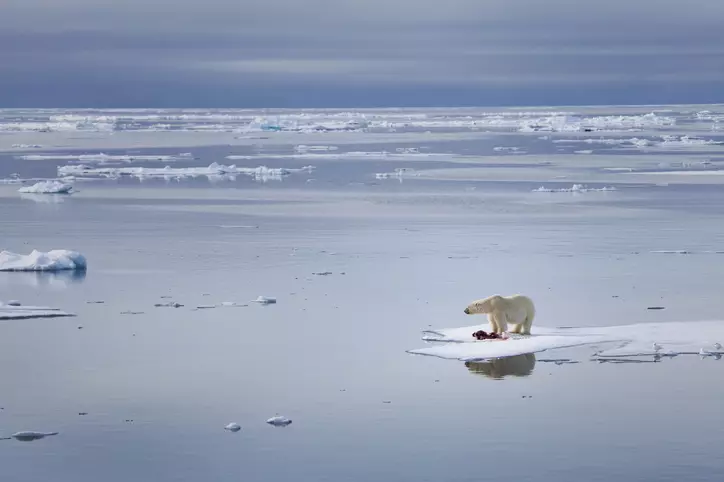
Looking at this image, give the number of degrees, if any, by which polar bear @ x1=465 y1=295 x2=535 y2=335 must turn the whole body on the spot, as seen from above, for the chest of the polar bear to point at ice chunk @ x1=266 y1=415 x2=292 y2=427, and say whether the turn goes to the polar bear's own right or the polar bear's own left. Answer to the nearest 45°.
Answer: approximately 45° to the polar bear's own left

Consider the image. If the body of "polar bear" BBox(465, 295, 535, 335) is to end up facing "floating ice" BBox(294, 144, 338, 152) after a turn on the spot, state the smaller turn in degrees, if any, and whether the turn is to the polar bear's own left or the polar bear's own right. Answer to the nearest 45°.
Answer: approximately 90° to the polar bear's own right

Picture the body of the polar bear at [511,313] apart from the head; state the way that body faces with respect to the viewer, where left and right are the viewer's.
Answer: facing to the left of the viewer

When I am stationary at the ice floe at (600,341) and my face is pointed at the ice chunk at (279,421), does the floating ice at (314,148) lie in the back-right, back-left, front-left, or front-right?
back-right

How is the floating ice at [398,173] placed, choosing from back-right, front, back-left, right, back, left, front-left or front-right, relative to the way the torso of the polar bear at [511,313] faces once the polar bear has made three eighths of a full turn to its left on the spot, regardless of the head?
back-left

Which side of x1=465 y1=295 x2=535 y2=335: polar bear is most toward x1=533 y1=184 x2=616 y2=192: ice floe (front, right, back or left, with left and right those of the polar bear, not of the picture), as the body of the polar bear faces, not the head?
right
